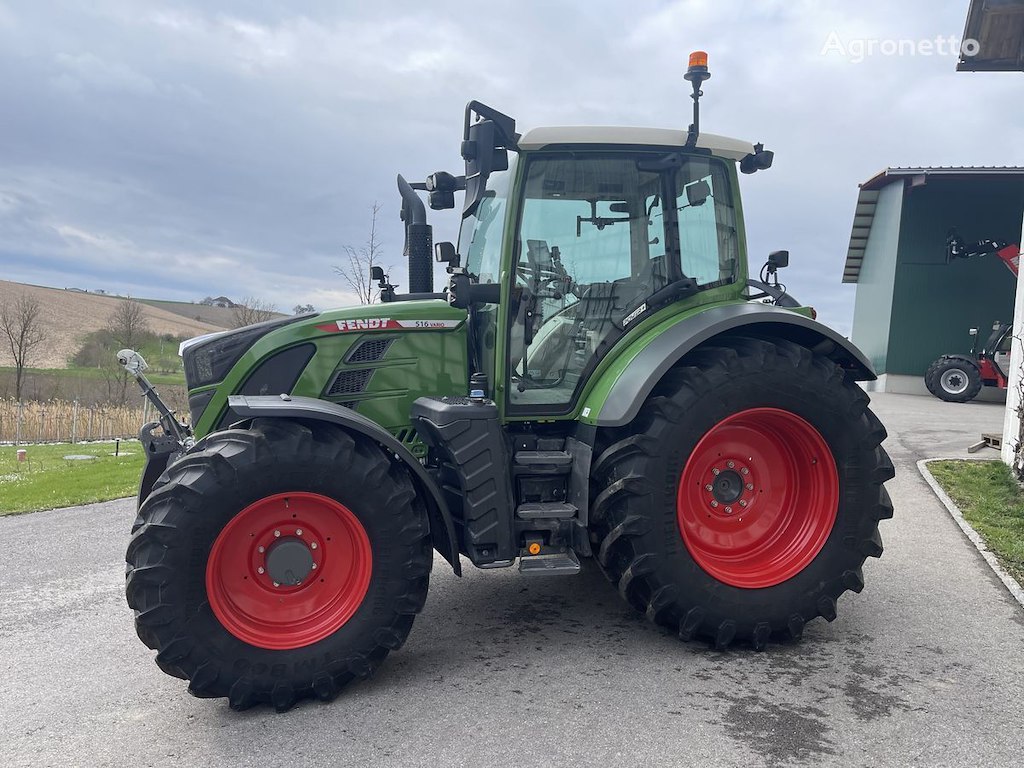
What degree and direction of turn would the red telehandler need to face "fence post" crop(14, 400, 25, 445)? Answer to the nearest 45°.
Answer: approximately 45° to its left

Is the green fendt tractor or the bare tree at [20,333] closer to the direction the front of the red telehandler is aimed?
the bare tree

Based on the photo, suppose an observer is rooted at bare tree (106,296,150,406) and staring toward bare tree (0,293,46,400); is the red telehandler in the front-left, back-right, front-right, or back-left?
back-left

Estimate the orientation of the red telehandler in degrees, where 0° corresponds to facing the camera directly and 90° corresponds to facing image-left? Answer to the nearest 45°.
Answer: approximately 90°

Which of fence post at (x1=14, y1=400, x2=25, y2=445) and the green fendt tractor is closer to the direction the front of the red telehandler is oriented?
the fence post

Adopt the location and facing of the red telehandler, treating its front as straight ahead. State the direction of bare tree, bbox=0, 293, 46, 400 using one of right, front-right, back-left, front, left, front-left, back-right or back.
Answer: front

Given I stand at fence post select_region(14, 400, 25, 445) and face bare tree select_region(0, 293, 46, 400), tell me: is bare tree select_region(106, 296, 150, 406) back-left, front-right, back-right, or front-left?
front-right

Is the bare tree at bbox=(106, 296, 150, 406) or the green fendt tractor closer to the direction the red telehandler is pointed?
the bare tree

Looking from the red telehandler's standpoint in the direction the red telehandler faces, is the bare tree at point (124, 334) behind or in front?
in front

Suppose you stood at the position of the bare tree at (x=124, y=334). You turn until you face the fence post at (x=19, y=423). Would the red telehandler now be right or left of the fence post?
left

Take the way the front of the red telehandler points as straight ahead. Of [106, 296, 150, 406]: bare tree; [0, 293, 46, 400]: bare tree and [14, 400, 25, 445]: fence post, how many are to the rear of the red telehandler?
0

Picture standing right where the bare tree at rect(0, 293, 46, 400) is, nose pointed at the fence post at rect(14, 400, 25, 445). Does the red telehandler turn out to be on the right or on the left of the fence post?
left

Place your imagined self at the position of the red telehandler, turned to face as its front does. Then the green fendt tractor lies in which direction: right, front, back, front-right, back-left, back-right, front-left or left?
left
